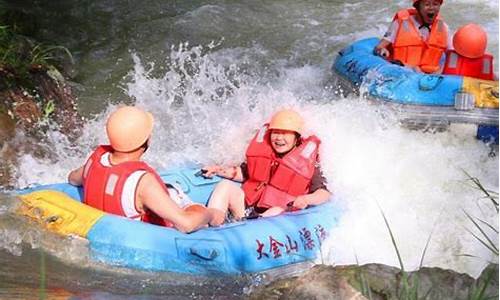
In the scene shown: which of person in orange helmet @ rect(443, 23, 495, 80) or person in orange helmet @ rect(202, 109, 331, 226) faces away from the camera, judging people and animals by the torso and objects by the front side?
person in orange helmet @ rect(443, 23, 495, 80)

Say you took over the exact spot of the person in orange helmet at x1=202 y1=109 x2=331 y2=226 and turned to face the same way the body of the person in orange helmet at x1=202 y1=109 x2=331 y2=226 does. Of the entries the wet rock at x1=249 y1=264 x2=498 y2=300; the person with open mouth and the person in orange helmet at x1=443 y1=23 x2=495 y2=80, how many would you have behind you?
2

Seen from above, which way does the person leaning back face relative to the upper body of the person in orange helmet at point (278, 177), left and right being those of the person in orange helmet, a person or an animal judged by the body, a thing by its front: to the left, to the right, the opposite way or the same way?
the opposite way

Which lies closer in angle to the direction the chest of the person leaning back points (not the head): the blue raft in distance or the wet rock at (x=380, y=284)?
the blue raft in distance

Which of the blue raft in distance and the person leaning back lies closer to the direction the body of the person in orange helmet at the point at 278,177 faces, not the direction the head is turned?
the person leaning back

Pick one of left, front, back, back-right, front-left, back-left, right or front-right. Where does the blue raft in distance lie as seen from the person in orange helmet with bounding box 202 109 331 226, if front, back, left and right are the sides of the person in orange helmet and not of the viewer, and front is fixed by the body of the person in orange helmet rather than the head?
back

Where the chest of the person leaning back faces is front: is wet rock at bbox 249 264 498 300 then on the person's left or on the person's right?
on the person's right

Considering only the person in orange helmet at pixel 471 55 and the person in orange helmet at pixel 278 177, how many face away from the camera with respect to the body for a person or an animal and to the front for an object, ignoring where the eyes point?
1

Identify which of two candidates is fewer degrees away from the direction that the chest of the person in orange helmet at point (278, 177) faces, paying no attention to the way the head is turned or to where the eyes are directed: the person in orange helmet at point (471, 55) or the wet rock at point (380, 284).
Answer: the wet rock

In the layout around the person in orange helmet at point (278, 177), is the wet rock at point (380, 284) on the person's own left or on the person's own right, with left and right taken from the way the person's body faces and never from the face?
on the person's own left

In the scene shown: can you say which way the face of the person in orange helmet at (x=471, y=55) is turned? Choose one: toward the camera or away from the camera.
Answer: away from the camera

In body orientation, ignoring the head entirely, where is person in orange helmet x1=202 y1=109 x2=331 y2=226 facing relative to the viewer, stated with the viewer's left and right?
facing the viewer and to the left of the viewer

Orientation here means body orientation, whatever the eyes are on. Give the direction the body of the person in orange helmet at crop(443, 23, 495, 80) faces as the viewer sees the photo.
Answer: away from the camera

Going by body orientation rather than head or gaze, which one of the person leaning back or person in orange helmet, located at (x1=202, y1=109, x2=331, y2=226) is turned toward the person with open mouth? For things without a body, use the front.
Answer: the person leaning back

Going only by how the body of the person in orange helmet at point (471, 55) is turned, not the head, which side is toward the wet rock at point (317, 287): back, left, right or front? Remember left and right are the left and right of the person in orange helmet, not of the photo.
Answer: back

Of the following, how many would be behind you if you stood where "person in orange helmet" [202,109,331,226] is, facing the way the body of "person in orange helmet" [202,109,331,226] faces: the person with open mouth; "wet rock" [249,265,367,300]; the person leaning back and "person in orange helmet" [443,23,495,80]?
2
